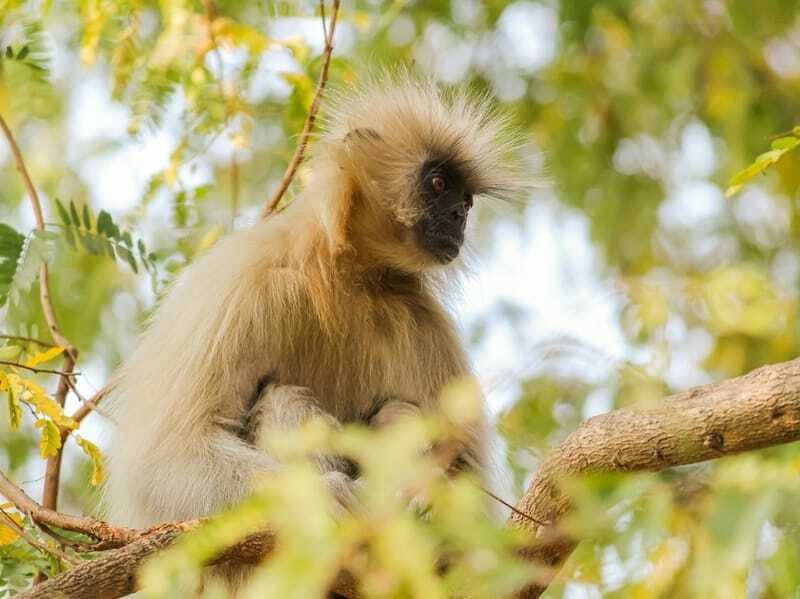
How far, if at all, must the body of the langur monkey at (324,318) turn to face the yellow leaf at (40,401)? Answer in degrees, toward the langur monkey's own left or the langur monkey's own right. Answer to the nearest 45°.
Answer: approximately 90° to the langur monkey's own right

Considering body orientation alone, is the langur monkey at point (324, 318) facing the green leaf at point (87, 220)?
no

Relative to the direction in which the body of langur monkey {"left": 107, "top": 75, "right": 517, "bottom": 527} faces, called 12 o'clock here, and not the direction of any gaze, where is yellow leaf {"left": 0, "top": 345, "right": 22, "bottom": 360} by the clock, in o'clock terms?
The yellow leaf is roughly at 3 o'clock from the langur monkey.

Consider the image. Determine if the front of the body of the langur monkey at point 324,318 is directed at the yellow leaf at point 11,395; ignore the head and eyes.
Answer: no
